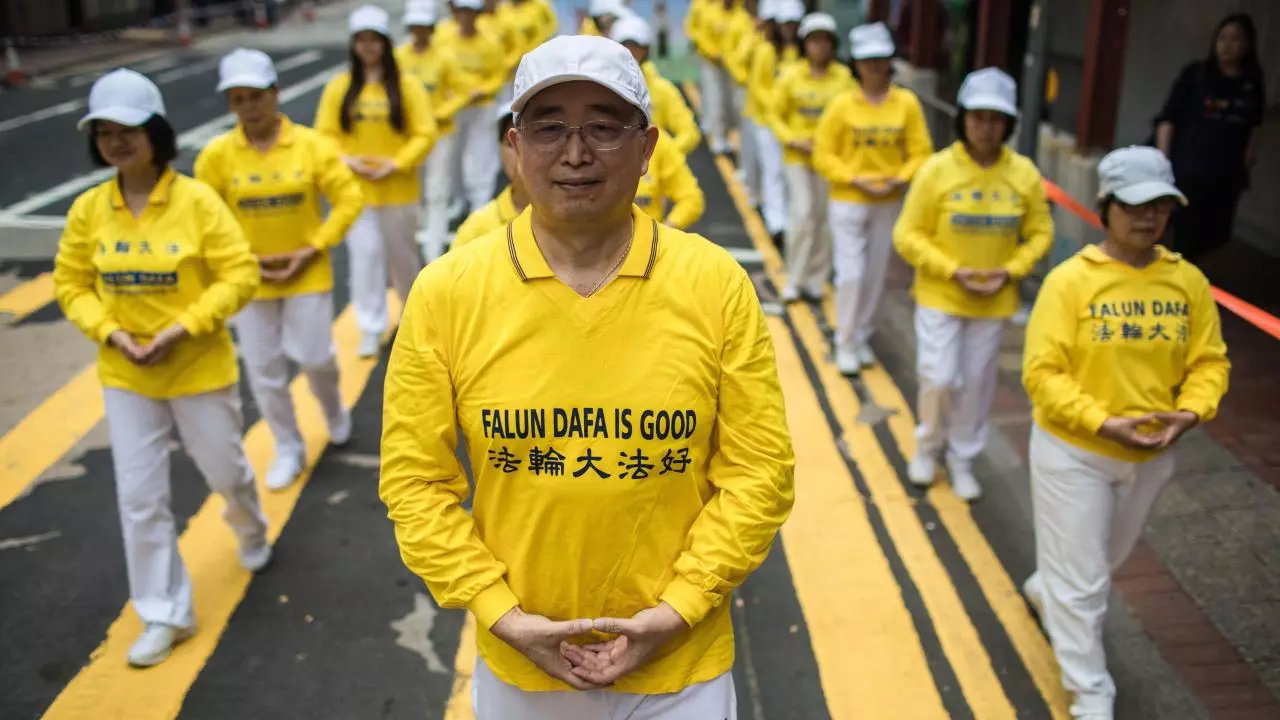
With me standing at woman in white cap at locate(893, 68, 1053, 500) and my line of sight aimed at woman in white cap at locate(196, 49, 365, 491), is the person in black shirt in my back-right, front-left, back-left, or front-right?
back-right

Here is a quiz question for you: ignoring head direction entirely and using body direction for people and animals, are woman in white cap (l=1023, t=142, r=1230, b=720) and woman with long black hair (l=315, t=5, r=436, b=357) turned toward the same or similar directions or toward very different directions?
same or similar directions

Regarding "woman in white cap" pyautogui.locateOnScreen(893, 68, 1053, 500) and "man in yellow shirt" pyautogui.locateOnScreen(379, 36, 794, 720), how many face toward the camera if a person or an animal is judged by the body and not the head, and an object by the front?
2

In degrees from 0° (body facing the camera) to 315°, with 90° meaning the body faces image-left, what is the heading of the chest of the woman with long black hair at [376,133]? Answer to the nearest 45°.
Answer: approximately 0°

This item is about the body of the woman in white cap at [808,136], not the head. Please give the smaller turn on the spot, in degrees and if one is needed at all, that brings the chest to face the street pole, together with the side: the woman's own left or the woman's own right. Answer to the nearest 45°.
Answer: approximately 90° to the woman's own left

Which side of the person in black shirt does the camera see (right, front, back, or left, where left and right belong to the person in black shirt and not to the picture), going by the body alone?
front

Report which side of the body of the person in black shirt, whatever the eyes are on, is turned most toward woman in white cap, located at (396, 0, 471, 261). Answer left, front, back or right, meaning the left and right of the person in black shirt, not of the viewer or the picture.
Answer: right

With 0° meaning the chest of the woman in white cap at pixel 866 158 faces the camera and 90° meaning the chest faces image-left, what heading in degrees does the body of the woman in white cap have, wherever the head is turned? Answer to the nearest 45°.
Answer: approximately 0°

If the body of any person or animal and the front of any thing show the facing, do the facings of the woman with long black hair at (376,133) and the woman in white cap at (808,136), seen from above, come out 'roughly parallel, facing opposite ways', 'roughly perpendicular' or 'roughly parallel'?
roughly parallel

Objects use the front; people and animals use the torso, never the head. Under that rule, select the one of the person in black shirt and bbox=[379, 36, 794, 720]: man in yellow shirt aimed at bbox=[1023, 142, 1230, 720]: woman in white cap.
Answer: the person in black shirt

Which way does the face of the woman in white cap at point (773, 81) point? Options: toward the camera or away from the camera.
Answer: toward the camera

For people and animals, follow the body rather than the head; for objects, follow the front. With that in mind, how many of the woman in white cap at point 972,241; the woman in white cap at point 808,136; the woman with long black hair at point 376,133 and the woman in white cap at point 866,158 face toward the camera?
4

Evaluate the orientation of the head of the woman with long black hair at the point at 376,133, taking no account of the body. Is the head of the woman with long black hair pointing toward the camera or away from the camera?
toward the camera

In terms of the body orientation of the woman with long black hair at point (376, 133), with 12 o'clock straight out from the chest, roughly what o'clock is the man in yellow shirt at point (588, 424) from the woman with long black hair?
The man in yellow shirt is roughly at 12 o'clock from the woman with long black hair.

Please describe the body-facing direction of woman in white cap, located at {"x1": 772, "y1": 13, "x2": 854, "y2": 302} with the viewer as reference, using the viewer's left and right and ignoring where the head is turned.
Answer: facing the viewer

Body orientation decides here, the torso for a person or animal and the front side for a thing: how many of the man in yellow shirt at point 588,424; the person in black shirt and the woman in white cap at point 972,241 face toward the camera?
3

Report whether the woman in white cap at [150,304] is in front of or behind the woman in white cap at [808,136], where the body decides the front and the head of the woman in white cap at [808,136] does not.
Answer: in front

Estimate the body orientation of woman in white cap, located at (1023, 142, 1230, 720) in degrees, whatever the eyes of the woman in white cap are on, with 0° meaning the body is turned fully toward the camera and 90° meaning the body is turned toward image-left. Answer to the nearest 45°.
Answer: approximately 315°

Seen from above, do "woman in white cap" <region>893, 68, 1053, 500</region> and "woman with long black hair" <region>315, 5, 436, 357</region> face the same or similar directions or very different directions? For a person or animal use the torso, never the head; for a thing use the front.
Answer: same or similar directions
